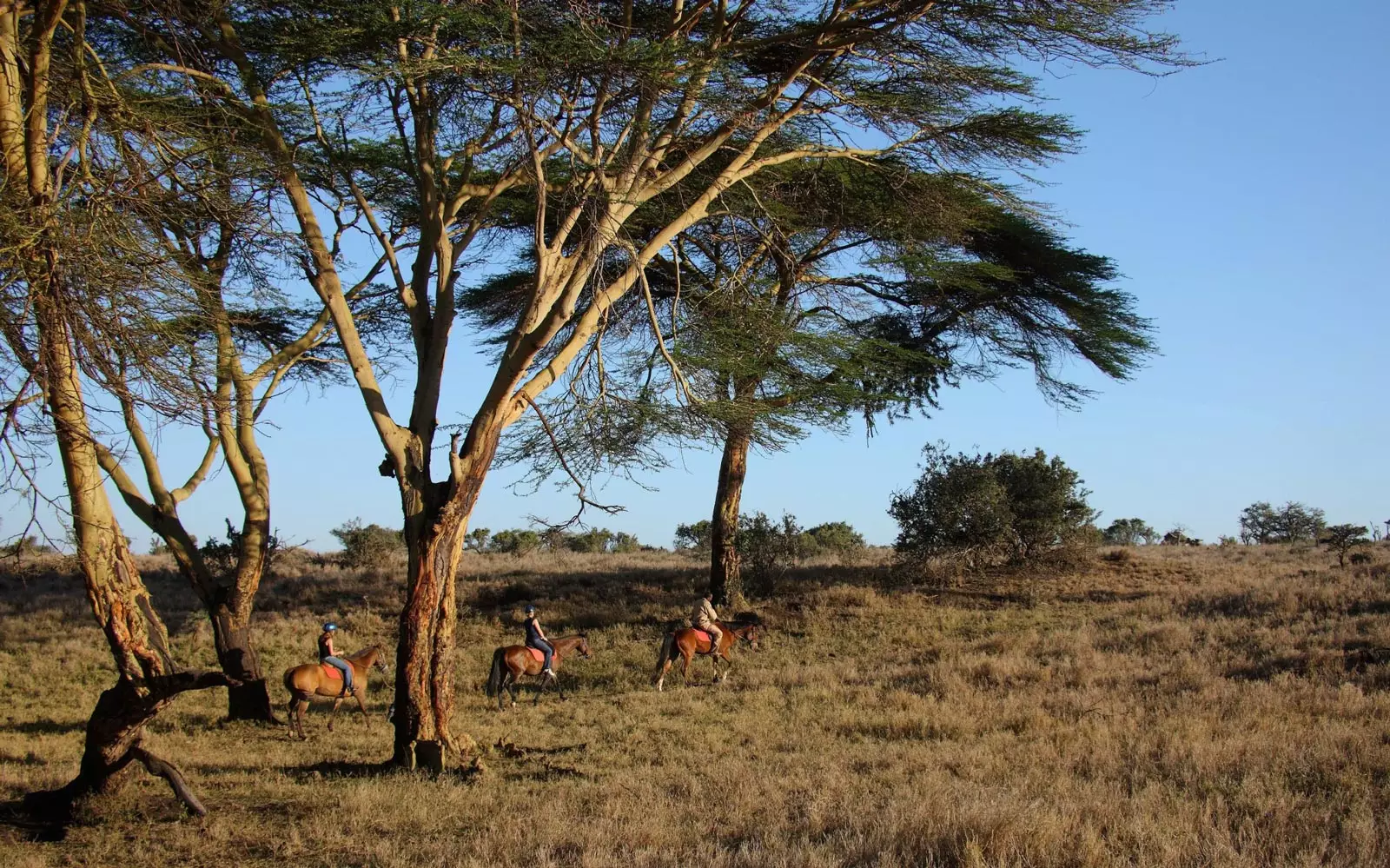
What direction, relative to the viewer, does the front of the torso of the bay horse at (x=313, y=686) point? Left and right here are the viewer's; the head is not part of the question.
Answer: facing to the right of the viewer

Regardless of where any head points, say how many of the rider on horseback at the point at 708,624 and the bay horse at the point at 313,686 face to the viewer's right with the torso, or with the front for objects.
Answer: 2

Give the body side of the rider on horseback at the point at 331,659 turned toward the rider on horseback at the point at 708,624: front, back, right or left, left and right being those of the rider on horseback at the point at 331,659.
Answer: front

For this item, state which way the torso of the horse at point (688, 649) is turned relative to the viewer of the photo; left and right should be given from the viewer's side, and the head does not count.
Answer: facing to the right of the viewer

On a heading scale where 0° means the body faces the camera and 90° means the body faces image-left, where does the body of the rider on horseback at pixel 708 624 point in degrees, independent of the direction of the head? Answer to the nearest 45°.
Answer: approximately 270°

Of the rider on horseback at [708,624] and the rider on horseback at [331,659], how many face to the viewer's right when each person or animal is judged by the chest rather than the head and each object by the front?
2

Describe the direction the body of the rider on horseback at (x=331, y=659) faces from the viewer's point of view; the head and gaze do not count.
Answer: to the viewer's right

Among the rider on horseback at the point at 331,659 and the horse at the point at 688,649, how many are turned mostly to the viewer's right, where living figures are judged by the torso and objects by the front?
2
